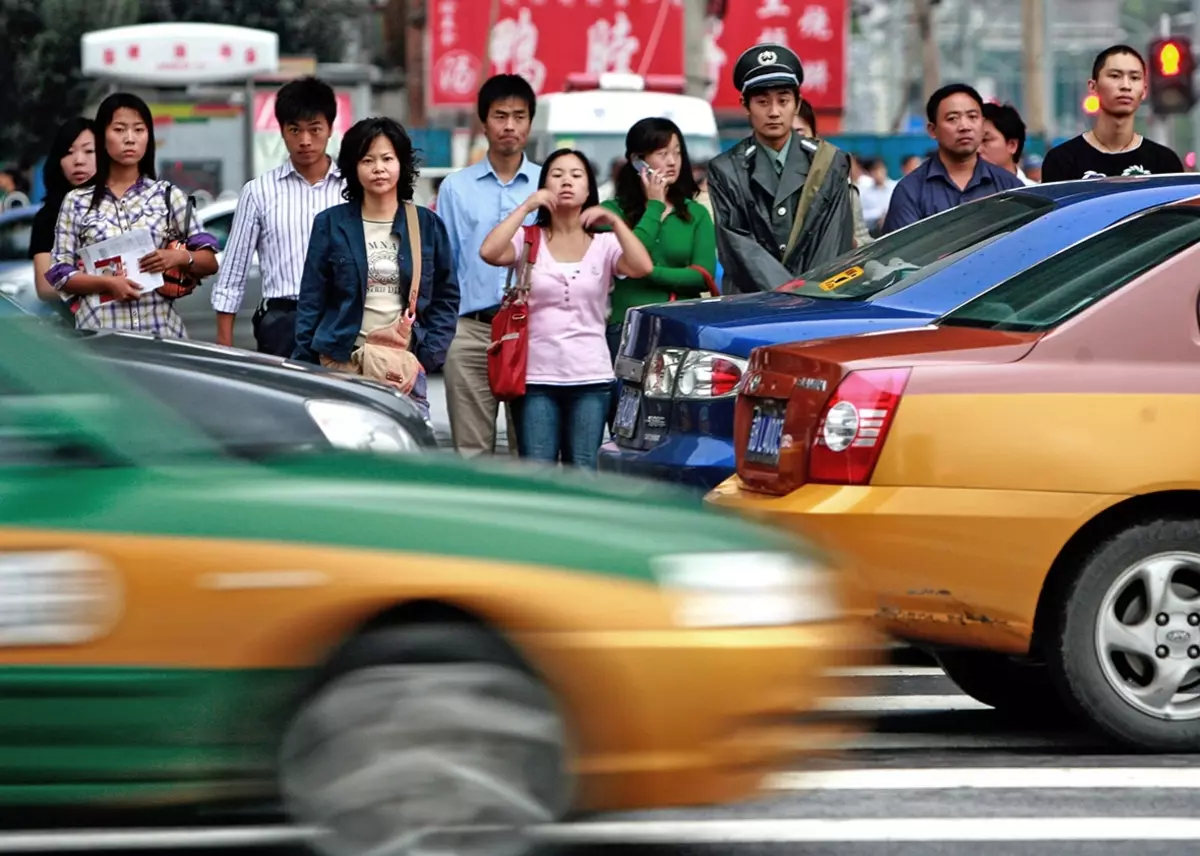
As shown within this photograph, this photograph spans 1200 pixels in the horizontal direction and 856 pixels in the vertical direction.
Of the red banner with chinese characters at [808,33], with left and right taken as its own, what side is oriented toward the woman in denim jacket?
front

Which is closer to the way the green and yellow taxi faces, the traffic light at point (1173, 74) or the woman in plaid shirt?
the traffic light

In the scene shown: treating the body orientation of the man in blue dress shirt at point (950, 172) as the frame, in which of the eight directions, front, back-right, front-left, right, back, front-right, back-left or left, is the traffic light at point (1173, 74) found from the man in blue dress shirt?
back

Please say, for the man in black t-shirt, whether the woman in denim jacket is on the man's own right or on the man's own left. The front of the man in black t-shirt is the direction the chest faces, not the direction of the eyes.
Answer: on the man's own right

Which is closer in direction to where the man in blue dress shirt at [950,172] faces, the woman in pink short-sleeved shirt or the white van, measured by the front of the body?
the woman in pink short-sleeved shirt

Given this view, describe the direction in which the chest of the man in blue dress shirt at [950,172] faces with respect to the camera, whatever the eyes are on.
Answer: toward the camera

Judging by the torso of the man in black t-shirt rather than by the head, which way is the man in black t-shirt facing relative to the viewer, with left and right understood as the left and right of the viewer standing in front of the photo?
facing the viewer

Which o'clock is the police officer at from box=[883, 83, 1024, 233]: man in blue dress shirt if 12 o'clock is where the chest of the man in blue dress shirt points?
The police officer is roughly at 2 o'clock from the man in blue dress shirt.

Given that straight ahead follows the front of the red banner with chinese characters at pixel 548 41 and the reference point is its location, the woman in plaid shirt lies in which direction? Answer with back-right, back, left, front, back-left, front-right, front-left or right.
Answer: front

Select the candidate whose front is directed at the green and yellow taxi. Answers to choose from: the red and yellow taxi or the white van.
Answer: the white van

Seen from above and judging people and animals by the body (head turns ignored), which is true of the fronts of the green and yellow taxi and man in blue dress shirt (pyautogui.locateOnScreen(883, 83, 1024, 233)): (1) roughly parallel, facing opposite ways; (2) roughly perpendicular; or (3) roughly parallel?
roughly perpendicular

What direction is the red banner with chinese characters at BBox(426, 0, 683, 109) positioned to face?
toward the camera

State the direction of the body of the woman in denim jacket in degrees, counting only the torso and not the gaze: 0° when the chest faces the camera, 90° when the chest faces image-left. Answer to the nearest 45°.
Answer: approximately 0°

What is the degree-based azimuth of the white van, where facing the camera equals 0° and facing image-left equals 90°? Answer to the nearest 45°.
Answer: approximately 0°
